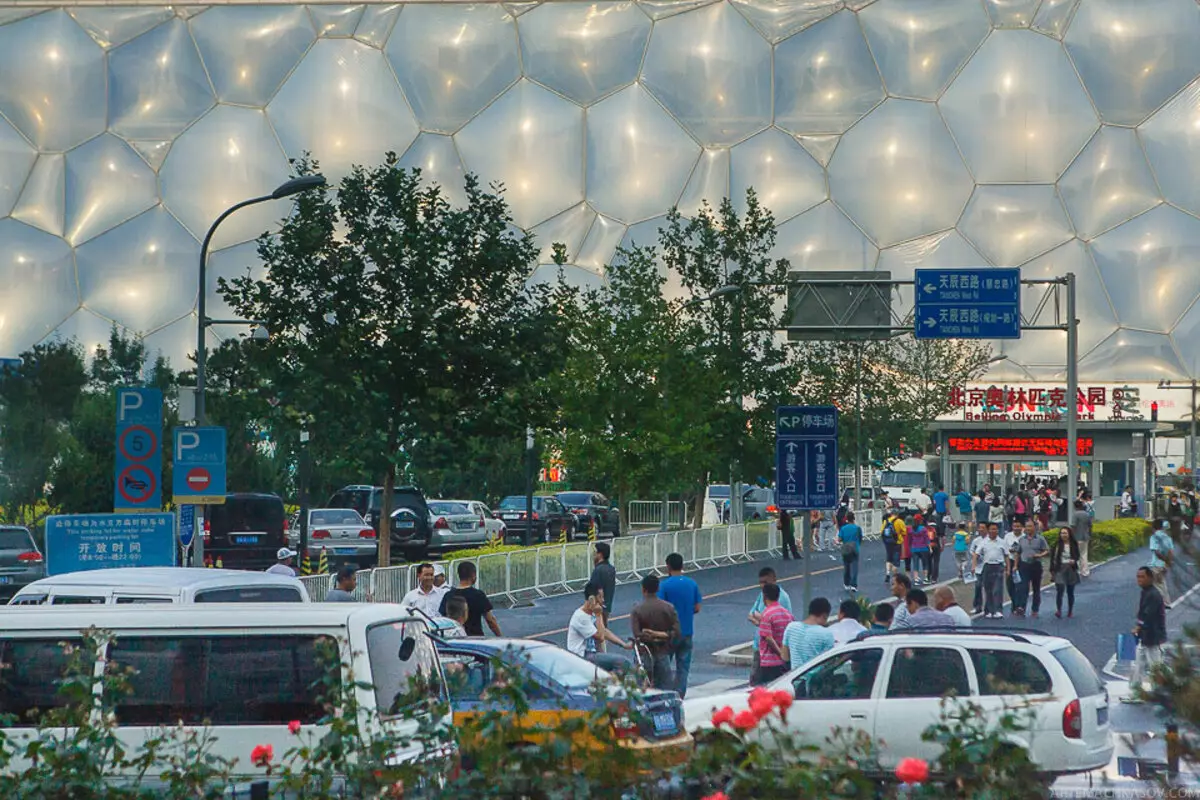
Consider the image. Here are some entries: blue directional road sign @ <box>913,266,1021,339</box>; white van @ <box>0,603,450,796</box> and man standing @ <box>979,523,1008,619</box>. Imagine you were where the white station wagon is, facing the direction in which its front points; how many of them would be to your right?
2

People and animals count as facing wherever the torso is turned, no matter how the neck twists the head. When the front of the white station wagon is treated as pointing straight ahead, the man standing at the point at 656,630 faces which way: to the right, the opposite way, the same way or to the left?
to the right

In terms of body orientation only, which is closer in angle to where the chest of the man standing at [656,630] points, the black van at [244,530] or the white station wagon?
the black van

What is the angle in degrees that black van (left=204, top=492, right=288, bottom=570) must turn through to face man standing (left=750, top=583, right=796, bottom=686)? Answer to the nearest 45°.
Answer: approximately 180°

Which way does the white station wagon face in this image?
to the viewer's left

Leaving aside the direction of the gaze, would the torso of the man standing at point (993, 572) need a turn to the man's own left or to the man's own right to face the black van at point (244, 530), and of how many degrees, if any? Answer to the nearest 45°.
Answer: approximately 90° to the man's own right

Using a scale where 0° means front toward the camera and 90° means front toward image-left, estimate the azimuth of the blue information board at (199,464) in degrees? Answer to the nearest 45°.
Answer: approximately 0°

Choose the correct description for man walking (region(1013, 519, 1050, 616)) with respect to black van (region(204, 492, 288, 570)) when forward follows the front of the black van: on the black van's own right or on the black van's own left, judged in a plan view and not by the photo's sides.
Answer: on the black van's own right

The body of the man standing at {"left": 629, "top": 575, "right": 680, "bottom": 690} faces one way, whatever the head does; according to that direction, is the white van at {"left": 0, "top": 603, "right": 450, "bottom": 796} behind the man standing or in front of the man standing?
behind

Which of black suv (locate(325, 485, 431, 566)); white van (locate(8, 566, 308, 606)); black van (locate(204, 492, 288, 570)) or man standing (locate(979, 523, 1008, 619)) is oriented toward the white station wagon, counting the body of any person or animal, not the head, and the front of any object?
the man standing

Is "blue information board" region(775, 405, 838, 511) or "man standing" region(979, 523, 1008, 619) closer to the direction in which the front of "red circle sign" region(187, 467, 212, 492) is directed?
the blue information board

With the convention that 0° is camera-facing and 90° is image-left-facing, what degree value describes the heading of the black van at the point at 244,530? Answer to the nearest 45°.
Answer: approximately 180°
